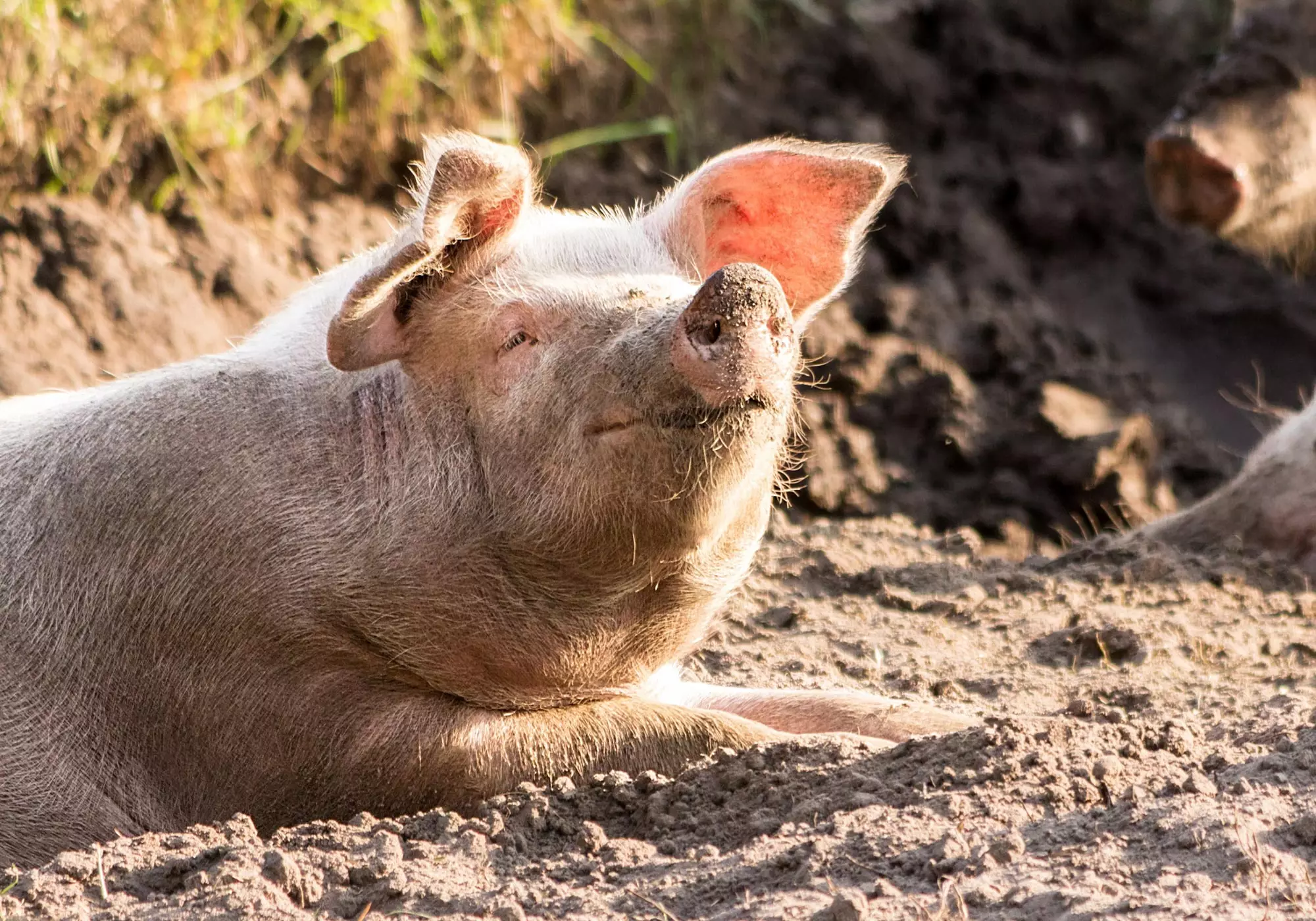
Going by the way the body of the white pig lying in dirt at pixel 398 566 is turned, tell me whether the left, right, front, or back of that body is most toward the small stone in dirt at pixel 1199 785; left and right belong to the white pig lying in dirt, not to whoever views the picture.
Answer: front

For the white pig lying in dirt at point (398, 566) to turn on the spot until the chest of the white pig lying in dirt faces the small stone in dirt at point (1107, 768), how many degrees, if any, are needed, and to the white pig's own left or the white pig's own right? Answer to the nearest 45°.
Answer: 0° — it already faces it

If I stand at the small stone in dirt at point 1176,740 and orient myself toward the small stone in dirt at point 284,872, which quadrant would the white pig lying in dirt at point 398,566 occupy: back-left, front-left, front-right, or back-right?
front-right

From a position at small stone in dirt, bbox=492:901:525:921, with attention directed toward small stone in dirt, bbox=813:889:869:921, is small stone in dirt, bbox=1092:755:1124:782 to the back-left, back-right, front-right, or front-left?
front-left

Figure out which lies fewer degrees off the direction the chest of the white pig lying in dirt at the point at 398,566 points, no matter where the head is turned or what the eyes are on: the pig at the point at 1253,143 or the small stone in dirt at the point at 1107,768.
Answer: the small stone in dirt

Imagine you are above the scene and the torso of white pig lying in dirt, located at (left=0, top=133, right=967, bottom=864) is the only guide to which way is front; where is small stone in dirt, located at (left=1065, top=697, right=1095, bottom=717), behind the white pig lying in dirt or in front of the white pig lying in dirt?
in front

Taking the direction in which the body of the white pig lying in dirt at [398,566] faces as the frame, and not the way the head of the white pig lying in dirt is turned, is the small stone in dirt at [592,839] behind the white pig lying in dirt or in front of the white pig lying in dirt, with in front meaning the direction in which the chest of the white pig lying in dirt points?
in front

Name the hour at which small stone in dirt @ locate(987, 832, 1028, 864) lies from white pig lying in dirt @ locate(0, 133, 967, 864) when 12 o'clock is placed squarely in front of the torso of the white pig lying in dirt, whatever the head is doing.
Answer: The small stone in dirt is roughly at 12 o'clock from the white pig lying in dirt.

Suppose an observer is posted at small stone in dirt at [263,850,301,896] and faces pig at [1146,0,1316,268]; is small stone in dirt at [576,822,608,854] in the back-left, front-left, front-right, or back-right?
front-right

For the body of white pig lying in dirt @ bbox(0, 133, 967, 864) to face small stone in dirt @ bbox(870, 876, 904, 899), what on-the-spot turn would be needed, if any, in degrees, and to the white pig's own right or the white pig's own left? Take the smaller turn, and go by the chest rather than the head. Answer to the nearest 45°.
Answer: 0° — it already faces it
